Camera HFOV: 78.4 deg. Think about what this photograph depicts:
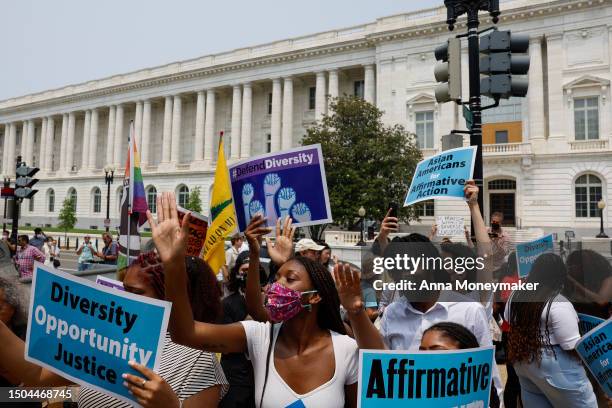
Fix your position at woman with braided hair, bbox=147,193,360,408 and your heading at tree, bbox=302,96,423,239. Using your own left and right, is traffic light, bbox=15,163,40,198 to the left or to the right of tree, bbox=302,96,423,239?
left

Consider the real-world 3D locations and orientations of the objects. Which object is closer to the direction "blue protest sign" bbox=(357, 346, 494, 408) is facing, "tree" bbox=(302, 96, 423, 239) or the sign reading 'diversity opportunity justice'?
the sign reading 'diversity opportunity justice'

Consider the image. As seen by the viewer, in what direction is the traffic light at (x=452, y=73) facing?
to the viewer's left

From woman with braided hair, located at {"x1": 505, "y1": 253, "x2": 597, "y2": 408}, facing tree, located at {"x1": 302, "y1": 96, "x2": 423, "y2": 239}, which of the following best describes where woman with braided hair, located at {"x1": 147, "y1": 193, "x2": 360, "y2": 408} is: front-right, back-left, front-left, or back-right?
back-left

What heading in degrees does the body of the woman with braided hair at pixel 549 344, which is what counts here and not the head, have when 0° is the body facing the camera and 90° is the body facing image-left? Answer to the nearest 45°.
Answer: approximately 225°

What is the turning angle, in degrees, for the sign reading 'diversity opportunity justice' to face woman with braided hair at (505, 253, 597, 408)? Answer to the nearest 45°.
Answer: approximately 90° to its left

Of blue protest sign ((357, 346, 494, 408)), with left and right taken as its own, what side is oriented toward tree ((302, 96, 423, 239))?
back
